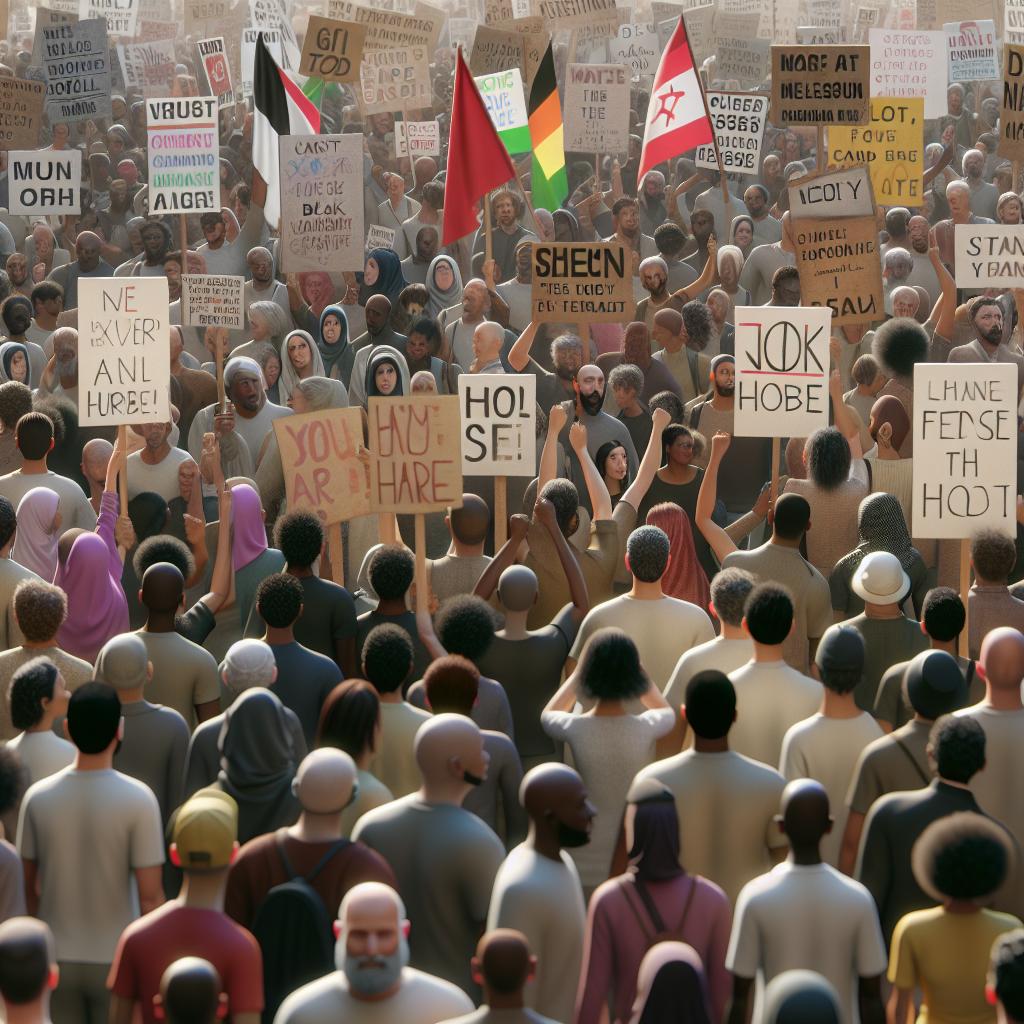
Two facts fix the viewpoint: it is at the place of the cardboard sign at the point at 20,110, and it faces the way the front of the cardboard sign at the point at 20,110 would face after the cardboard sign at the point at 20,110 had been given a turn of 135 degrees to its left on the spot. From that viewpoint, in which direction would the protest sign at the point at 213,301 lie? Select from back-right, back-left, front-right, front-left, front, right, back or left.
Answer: back-right

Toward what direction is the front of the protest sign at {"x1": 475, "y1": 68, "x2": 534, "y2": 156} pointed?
toward the camera

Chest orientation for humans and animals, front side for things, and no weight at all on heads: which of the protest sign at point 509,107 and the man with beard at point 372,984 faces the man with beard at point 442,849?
the protest sign

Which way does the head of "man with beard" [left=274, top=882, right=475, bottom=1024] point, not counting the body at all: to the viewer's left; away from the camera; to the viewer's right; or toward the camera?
toward the camera

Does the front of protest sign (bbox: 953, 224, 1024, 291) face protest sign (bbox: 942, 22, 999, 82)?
no

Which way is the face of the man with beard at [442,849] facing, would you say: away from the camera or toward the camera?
away from the camera

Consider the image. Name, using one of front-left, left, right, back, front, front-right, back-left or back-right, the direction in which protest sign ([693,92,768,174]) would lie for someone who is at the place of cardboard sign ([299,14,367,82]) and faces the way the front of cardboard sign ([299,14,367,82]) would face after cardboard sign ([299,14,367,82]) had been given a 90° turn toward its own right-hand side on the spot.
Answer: back

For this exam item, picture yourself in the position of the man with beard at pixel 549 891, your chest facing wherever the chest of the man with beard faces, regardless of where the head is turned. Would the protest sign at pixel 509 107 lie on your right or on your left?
on your left

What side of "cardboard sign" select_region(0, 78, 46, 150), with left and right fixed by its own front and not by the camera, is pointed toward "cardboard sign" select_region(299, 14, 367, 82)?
left

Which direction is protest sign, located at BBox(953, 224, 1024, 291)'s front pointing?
toward the camera

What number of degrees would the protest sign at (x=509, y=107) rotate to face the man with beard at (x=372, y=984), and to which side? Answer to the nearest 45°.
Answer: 0° — it already faces them

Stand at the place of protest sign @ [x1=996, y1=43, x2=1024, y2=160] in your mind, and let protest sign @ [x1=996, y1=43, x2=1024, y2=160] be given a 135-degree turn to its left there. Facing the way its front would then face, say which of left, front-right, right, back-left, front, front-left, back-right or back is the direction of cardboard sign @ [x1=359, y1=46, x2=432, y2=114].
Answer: left

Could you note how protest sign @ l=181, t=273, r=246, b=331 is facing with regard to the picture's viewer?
facing the viewer

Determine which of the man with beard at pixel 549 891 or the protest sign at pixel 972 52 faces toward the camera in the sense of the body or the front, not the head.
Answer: the protest sign

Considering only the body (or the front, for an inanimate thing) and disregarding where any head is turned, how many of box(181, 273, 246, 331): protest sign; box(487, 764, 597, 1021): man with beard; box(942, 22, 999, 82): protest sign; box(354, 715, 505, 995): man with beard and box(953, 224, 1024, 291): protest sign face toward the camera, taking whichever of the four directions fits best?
3

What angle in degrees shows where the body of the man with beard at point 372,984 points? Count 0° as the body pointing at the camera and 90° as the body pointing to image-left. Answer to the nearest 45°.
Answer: approximately 0°

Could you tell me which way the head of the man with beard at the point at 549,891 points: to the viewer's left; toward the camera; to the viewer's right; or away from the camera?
to the viewer's right
